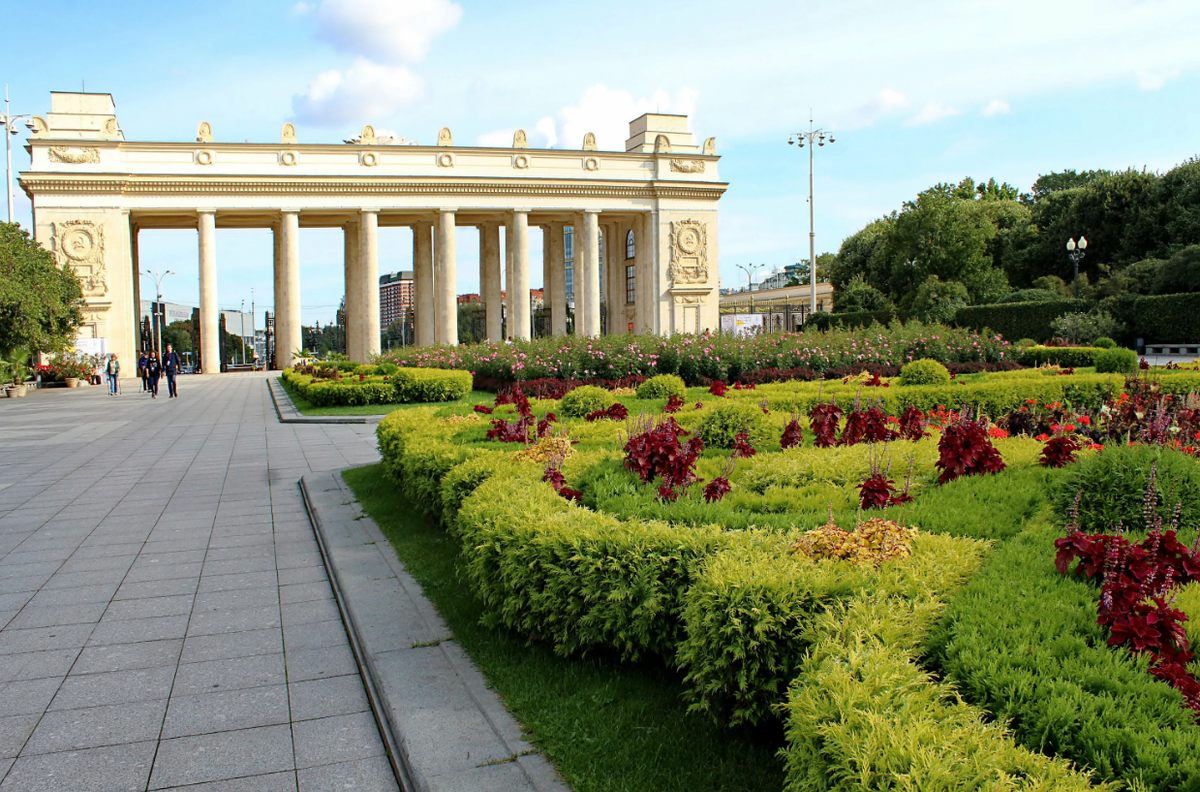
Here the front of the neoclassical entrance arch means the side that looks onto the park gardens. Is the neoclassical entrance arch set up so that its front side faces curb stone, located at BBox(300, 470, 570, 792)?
yes

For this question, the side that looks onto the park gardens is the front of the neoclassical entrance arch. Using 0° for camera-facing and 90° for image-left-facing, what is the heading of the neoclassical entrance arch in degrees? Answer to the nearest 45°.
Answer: approximately 0°

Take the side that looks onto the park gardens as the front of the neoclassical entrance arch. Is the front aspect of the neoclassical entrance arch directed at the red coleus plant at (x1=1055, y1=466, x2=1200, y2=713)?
yes

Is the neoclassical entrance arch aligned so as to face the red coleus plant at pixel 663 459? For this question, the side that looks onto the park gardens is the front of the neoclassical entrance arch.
yes

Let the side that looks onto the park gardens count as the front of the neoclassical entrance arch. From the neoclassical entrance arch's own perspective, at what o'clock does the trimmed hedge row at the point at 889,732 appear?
The trimmed hedge row is roughly at 12 o'clock from the neoclassical entrance arch.

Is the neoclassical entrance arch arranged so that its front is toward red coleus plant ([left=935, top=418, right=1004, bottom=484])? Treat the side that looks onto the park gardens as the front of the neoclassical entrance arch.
yes
